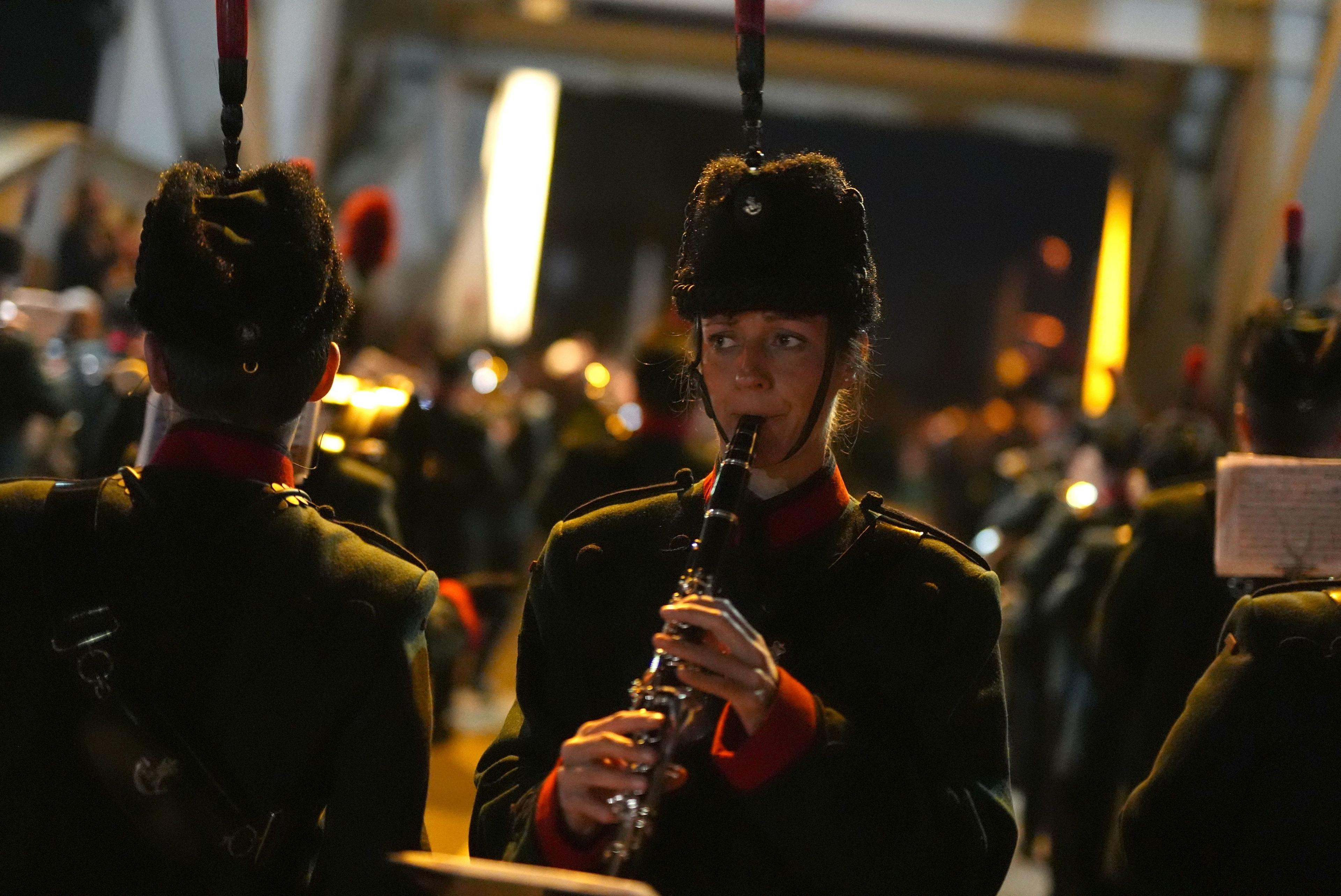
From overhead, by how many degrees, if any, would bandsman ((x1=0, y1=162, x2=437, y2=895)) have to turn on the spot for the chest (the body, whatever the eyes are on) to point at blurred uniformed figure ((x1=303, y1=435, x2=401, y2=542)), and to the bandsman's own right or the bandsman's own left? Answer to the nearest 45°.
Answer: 0° — they already face them

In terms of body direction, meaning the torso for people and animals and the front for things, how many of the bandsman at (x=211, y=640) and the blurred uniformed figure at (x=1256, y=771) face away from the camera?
2

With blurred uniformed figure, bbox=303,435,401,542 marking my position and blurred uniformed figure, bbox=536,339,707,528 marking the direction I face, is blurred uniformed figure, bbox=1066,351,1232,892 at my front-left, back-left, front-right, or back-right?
front-right

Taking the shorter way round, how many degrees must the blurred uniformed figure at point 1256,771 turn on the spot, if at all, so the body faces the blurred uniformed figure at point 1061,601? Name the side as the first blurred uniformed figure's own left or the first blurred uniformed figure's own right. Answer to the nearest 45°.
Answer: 0° — they already face them

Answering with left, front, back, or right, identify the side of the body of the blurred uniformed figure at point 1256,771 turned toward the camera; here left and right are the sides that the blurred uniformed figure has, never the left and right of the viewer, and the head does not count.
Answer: back

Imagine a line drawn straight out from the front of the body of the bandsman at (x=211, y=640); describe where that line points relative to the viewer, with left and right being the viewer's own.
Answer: facing away from the viewer

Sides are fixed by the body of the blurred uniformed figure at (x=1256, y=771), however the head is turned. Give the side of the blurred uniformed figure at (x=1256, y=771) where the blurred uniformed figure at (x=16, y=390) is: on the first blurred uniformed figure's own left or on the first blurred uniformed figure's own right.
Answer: on the first blurred uniformed figure's own left

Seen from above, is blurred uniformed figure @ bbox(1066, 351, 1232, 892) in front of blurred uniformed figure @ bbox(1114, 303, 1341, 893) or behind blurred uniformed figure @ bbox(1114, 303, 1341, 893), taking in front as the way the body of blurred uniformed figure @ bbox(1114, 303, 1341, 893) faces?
in front

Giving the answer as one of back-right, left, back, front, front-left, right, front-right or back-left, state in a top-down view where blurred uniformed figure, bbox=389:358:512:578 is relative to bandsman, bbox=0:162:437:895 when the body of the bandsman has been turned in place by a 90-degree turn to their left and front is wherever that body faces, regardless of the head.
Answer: right

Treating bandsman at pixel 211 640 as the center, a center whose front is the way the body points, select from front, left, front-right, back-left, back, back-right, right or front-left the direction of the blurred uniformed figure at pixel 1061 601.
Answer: front-right

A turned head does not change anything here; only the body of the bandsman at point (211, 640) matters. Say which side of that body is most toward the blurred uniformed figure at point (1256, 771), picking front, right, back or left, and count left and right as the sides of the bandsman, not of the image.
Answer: right

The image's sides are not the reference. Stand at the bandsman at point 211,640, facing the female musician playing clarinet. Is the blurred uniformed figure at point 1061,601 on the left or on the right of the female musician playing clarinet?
left
